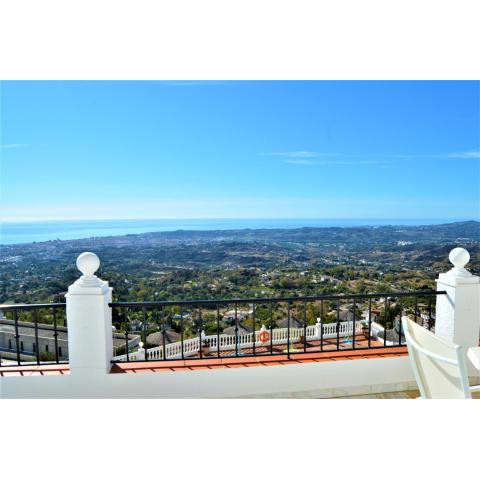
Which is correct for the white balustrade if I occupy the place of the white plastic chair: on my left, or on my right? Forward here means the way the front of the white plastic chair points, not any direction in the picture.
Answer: on my left

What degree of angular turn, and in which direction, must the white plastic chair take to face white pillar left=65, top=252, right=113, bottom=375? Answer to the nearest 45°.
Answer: approximately 135° to its left

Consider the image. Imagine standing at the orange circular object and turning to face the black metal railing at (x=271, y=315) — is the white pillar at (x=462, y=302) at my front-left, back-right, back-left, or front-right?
front-left

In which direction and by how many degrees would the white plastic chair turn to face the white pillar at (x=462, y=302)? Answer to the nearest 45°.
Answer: approximately 45° to its left

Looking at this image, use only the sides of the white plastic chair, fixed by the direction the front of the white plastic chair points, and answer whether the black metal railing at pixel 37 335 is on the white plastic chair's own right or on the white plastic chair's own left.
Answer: on the white plastic chair's own left

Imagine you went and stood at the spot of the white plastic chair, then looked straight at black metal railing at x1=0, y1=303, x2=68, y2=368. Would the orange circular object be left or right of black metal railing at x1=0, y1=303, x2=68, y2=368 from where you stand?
right

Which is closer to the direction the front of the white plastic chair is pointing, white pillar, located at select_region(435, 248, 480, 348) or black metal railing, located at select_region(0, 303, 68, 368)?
the white pillar
